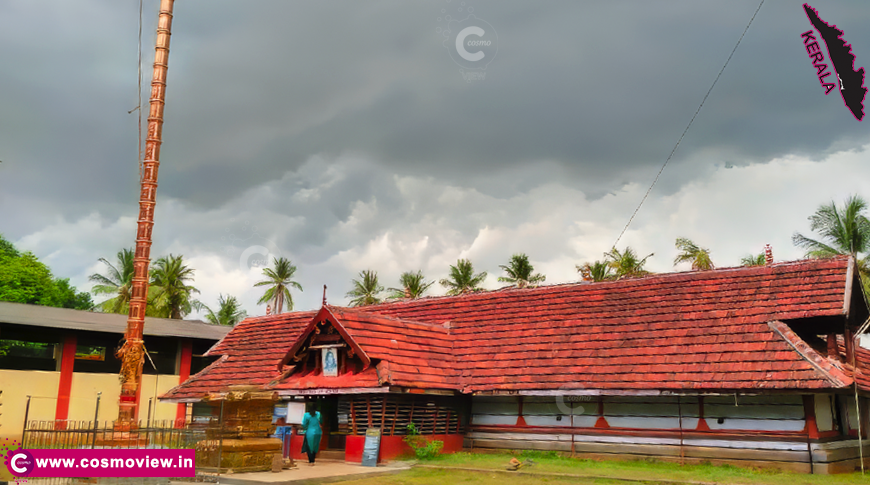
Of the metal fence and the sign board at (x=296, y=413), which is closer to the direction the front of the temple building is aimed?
the metal fence

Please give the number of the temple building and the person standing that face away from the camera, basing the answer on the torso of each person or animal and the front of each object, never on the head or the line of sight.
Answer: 1

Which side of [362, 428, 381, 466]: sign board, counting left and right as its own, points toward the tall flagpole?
right

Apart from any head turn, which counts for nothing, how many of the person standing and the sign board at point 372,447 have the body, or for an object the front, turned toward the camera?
1

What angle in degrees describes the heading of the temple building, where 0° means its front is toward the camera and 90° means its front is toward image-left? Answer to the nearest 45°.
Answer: approximately 45°

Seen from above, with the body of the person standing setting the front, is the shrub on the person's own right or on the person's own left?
on the person's own right

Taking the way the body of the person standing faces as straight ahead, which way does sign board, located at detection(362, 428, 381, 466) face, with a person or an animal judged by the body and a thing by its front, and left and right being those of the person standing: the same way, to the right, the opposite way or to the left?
the opposite way

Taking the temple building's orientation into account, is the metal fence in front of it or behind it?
in front

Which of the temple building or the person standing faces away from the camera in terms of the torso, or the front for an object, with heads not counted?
the person standing

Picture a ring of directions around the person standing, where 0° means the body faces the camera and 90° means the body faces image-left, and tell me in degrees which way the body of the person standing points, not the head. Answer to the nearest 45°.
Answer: approximately 180°

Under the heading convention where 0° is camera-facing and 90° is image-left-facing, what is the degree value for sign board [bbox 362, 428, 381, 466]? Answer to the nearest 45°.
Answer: approximately 0°

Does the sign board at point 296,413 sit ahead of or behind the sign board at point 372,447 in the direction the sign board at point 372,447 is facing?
behind
